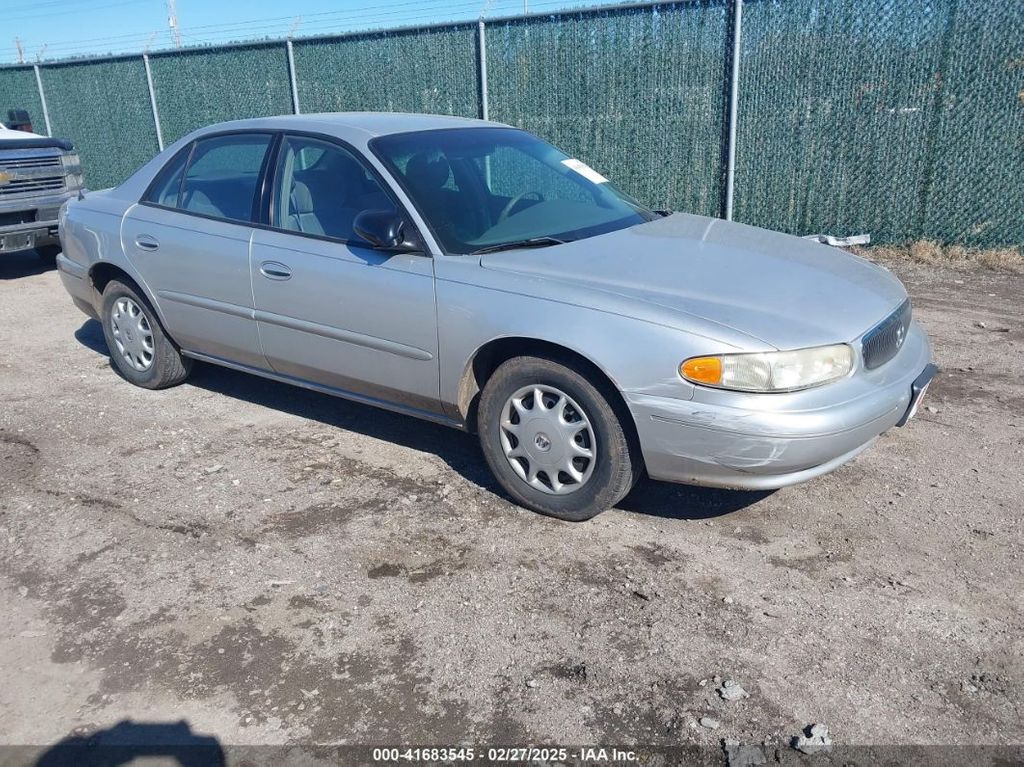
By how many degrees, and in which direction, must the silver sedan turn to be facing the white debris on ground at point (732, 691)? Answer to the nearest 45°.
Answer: approximately 45° to its right

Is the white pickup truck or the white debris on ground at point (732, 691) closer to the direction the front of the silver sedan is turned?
the white debris on ground

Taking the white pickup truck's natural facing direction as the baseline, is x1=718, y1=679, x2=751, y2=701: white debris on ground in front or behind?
in front

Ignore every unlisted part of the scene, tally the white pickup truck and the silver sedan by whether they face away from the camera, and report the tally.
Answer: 0

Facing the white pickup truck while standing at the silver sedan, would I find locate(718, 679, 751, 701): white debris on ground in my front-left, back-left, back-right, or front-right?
back-left

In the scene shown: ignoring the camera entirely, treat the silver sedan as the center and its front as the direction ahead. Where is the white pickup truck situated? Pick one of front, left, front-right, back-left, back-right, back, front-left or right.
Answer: back

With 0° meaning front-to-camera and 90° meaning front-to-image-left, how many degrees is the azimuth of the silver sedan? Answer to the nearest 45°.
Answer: approximately 315°

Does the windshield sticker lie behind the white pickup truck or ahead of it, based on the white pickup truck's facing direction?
ahead

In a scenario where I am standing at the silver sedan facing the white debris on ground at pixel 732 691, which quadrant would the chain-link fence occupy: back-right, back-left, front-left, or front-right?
back-left

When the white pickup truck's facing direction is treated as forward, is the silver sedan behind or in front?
in front

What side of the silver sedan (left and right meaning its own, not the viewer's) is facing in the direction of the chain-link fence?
left

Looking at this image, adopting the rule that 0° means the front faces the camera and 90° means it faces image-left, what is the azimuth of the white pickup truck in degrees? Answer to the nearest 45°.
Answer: approximately 315°
